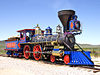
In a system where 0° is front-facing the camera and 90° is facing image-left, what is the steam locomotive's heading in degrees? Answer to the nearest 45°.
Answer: approximately 315°
